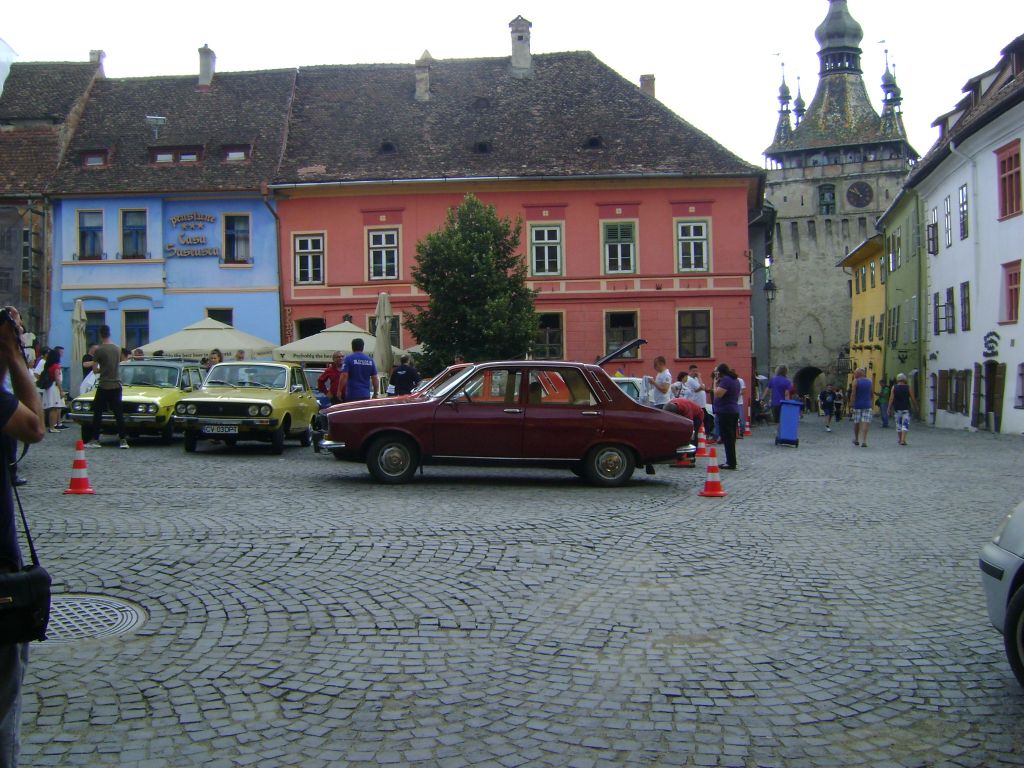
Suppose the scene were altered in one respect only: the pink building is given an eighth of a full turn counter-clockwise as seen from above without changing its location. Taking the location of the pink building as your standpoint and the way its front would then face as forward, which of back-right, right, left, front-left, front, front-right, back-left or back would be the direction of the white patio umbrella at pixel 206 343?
right

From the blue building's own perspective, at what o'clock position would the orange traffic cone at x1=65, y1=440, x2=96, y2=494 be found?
The orange traffic cone is roughly at 12 o'clock from the blue building.

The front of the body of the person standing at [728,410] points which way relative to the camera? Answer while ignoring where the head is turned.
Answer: to the viewer's left

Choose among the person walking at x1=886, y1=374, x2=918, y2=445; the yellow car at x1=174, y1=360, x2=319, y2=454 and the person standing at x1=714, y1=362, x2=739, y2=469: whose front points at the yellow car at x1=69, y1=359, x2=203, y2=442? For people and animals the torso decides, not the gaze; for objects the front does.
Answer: the person standing at x1=714, y1=362, x2=739, y2=469

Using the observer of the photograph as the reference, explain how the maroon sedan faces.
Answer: facing to the left of the viewer

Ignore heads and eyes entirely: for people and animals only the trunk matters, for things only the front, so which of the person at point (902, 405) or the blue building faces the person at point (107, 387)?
the blue building

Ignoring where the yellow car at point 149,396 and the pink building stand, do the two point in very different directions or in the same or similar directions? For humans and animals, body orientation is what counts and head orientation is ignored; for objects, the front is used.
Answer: same or similar directions

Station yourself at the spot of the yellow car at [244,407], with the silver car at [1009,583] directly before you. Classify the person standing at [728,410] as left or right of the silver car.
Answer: left

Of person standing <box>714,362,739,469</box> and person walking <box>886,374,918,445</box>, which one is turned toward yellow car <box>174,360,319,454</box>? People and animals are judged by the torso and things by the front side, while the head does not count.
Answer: person standing <box>714,362,739,469</box>

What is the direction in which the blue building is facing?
toward the camera

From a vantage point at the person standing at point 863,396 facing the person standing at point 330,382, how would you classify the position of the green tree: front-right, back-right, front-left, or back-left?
front-right

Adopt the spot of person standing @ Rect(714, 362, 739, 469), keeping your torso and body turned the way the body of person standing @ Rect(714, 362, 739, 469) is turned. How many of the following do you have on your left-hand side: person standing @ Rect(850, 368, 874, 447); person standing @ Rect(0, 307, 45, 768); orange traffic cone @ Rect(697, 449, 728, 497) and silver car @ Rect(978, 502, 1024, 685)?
3
